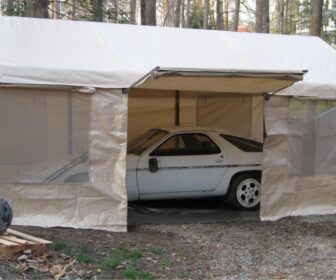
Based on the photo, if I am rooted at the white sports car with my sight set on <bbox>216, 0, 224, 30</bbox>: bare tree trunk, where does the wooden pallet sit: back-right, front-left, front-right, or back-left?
back-left

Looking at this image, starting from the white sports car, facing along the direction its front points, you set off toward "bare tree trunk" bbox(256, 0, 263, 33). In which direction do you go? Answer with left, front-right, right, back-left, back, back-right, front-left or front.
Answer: back-right

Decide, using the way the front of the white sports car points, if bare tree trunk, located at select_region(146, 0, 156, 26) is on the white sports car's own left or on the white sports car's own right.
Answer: on the white sports car's own right

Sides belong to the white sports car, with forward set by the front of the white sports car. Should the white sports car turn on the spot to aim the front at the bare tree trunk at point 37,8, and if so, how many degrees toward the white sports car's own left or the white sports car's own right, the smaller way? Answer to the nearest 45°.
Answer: approximately 90° to the white sports car's own right

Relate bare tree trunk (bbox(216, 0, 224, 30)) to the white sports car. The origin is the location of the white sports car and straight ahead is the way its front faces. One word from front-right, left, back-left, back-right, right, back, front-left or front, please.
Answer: back-right

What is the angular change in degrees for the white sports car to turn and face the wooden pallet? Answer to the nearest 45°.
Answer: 0° — it already faces it

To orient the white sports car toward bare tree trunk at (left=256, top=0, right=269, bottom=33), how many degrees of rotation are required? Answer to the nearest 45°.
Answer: approximately 135° to its right

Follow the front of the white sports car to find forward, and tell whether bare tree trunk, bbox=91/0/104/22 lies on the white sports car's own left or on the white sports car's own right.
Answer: on the white sports car's own right

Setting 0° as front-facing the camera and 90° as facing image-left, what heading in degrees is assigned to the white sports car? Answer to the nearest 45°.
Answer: approximately 45°
